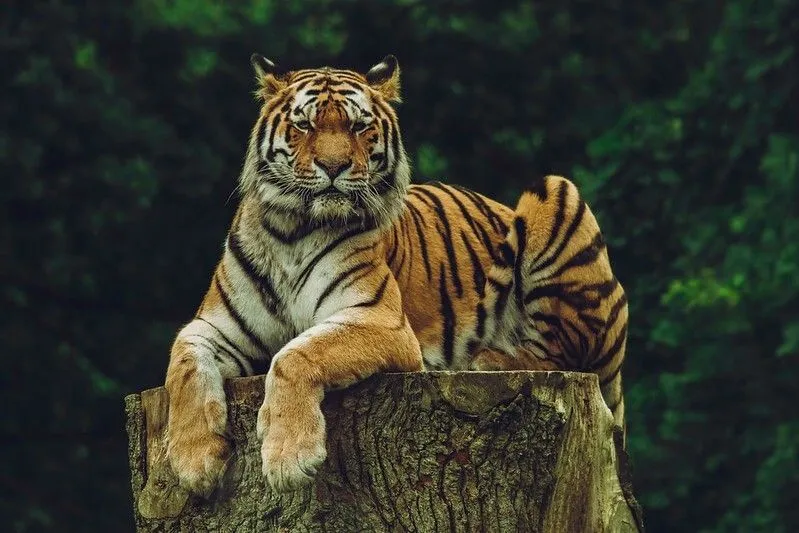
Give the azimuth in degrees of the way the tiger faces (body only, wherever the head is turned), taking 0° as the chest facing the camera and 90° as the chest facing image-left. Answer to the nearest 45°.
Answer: approximately 45°
